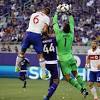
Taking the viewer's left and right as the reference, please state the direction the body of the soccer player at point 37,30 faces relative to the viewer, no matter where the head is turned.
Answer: facing away from the viewer and to the right of the viewer

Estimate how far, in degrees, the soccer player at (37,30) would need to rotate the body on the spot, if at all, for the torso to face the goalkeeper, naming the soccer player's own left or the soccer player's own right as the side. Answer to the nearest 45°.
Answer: approximately 45° to the soccer player's own right
